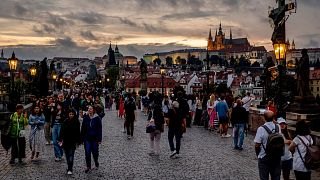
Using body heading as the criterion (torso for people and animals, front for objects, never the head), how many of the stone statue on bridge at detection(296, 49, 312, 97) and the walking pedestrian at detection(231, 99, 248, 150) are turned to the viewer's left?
1

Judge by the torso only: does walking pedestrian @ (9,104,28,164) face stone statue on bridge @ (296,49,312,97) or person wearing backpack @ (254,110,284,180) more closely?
the person wearing backpack

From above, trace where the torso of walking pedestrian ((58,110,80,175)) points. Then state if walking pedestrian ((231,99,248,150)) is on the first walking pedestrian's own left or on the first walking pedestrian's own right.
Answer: on the first walking pedestrian's own left

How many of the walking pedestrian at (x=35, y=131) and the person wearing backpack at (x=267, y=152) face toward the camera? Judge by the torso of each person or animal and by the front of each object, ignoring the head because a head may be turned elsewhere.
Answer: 1

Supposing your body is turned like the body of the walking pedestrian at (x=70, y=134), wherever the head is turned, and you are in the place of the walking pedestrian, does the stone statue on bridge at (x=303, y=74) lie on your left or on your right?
on your left

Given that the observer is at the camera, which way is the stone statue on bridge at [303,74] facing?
facing to the left of the viewer

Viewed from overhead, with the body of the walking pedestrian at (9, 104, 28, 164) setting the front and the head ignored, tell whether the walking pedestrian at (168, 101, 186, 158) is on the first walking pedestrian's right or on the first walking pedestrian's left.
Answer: on the first walking pedestrian's left

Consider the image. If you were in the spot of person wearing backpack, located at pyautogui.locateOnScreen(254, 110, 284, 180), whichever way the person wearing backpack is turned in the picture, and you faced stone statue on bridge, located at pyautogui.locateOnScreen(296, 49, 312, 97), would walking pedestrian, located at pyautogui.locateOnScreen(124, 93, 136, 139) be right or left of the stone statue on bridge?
left
